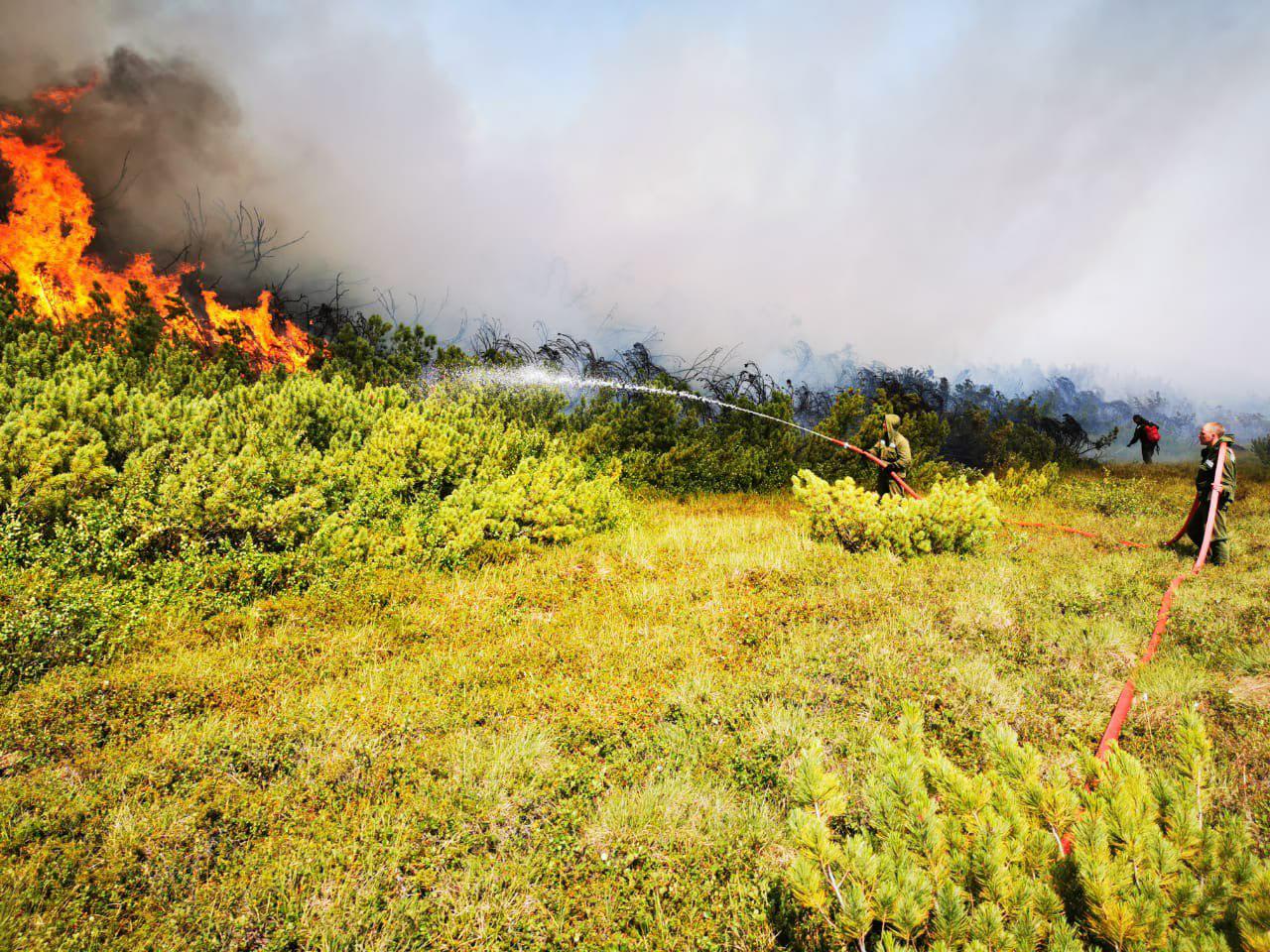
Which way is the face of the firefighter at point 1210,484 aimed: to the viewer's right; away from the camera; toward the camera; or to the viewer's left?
to the viewer's left

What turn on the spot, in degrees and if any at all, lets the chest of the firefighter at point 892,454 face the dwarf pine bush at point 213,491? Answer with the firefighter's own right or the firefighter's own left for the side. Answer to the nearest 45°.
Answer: approximately 45° to the firefighter's own left

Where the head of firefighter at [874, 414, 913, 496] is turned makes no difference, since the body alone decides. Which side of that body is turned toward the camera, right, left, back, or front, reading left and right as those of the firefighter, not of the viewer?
left

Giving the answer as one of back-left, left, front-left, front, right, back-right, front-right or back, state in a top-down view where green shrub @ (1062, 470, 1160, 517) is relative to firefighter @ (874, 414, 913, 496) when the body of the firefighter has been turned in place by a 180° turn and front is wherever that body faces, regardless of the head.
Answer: front-left

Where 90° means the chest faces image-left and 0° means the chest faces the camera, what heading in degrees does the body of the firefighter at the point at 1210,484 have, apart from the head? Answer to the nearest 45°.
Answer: approximately 90°
